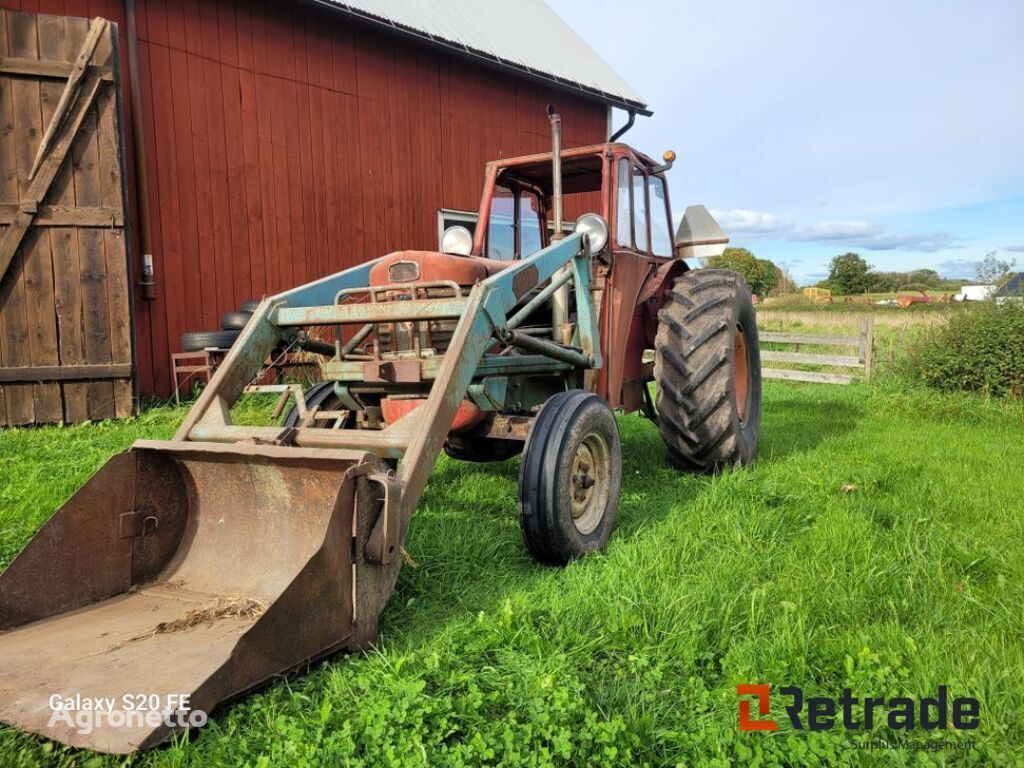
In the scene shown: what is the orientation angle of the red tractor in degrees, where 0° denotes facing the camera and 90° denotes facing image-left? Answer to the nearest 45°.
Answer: approximately 45°

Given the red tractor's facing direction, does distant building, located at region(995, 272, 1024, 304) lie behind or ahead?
behind

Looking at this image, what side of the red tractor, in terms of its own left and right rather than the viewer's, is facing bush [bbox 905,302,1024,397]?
back

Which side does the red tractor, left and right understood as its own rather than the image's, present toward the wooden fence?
back
